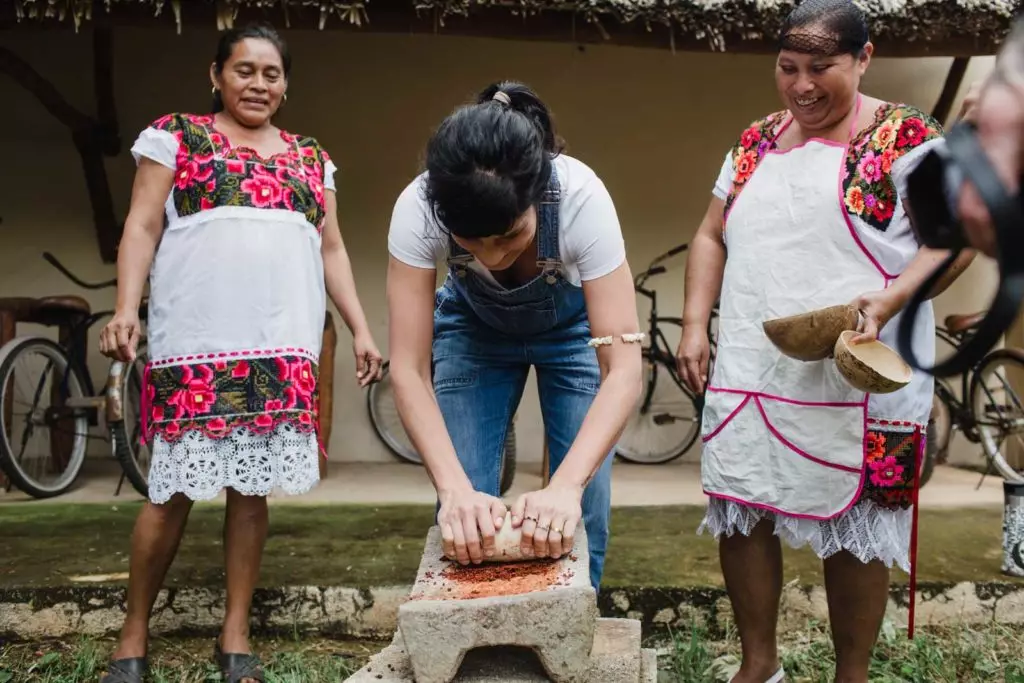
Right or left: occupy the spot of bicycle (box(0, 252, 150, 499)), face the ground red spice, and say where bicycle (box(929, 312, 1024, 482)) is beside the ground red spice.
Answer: left

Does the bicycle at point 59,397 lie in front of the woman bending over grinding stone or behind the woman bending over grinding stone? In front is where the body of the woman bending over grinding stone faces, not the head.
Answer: behind

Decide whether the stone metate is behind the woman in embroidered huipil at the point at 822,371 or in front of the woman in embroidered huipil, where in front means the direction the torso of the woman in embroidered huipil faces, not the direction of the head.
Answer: in front

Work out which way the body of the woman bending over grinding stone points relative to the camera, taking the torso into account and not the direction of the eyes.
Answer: toward the camera

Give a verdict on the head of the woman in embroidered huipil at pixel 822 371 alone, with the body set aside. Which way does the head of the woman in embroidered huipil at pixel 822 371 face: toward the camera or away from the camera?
toward the camera

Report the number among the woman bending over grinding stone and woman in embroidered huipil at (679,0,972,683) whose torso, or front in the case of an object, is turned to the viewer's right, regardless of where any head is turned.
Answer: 0

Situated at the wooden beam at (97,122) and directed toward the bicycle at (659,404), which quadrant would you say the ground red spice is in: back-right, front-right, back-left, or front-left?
front-right

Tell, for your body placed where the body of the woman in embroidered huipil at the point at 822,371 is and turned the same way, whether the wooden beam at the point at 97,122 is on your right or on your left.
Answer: on your right

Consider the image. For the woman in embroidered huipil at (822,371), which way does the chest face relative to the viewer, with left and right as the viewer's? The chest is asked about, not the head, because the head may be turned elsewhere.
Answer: facing the viewer and to the left of the viewer

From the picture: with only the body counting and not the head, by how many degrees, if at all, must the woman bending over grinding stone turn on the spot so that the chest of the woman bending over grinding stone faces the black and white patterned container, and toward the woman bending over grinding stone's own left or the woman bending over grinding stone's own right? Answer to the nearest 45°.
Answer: approximately 135° to the woman bending over grinding stone's own left

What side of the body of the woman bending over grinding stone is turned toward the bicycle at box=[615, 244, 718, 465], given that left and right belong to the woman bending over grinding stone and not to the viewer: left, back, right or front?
back

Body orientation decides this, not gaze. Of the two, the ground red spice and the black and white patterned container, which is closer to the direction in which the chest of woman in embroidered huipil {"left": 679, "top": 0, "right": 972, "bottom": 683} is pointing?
the ground red spice

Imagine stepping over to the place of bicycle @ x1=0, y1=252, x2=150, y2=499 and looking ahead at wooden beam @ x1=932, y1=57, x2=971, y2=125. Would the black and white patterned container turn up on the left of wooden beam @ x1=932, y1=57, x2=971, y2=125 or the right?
right
